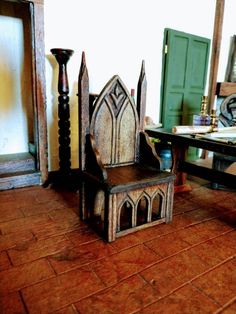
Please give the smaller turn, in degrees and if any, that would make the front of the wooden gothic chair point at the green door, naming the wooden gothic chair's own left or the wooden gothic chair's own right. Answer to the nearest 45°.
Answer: approximately 135° to the wooden gothic chair's own left

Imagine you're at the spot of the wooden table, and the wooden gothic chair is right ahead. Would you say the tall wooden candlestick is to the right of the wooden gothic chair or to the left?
right

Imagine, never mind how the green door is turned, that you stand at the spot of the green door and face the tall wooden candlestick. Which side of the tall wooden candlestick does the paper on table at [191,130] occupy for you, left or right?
left

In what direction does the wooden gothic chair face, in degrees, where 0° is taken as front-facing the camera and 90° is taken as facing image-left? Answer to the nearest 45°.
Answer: approximately 315°

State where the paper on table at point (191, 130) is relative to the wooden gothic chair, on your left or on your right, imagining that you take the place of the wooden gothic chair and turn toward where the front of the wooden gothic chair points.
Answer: on your left

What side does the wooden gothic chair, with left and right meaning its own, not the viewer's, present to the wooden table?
left

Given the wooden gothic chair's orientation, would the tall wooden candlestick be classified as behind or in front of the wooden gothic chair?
behind

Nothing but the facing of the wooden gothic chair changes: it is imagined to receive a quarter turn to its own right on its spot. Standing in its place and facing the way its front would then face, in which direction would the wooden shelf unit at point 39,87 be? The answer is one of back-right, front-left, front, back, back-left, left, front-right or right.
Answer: right
